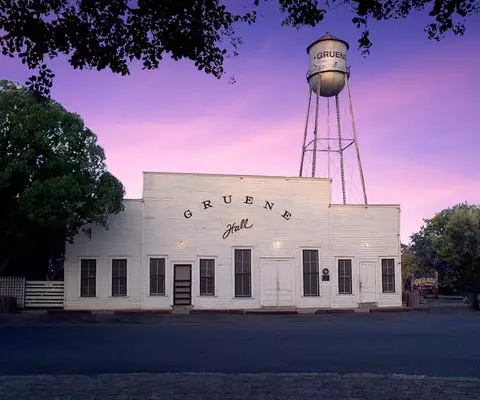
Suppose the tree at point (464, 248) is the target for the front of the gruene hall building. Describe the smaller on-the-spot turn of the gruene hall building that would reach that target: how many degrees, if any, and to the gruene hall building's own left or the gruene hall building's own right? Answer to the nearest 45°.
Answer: approximately 90° to the gruene hall building's own left

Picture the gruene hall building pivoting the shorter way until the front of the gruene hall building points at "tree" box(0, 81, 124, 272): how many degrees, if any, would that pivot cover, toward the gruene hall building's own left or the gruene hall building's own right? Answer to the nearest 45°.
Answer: approximately 45° to the gruene hall building's own right

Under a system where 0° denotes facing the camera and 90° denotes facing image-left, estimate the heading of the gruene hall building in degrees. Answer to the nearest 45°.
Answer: approximately 0°

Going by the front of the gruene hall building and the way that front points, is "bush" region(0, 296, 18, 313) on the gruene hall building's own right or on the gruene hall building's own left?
on the gruene hall building's own right

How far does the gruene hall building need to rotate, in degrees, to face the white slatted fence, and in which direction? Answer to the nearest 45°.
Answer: approximately 90° to its right
